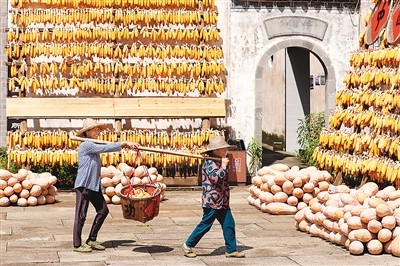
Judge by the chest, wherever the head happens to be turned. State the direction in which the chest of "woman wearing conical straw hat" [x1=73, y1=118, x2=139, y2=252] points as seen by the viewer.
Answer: to the viewer's right

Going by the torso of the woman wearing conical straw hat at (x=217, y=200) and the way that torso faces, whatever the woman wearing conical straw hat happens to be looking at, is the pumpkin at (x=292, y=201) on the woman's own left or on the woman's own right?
on the woman's own left

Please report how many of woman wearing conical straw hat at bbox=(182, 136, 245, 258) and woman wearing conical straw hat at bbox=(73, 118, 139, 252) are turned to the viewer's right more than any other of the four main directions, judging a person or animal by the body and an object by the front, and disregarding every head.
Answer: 2

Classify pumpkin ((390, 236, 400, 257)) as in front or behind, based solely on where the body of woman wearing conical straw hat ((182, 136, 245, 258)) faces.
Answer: in front

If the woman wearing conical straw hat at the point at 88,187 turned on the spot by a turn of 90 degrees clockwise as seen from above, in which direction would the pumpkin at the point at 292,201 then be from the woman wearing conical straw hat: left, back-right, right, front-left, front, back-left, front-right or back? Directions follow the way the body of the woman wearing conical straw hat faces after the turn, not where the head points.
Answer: back-left

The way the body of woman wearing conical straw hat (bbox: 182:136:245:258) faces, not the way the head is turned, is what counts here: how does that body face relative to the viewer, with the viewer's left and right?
facing to the right of the viewer

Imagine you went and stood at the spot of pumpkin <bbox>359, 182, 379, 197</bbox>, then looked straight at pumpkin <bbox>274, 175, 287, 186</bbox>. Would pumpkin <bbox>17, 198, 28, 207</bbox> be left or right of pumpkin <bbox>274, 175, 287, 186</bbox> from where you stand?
left

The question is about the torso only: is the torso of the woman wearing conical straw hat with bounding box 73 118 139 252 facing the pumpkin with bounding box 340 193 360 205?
yes

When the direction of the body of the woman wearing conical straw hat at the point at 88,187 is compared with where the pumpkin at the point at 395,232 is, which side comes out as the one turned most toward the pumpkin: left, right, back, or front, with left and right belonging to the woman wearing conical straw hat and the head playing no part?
front

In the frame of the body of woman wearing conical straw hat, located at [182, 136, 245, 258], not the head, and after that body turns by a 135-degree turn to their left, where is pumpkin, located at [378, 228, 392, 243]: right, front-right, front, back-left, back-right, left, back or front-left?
back-right
